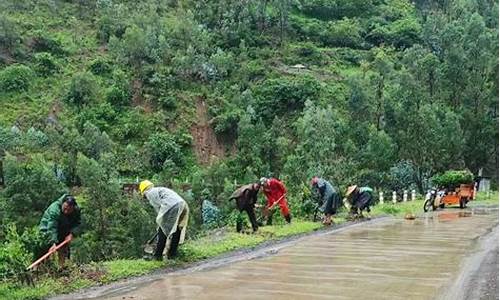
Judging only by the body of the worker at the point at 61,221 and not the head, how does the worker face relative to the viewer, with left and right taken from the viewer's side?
facing the viewer

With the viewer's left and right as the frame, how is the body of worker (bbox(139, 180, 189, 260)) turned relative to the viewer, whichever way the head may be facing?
facing to the left of the viewer

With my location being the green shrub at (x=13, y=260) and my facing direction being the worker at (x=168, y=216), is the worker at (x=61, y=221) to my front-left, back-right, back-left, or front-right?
front-left

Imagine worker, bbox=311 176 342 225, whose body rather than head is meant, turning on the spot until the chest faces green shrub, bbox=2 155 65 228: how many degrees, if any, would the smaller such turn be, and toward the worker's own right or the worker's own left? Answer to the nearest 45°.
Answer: approximately 45° to the worker's own right

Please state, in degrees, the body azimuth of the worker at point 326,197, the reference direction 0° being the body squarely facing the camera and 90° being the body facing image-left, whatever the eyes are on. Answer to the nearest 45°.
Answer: approximately 90°

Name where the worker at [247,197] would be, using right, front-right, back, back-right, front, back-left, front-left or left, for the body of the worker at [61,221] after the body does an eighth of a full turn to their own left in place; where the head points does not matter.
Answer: left

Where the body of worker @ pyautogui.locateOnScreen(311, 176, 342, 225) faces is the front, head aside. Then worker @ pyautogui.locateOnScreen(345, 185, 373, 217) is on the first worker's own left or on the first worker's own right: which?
on the first worker's own right

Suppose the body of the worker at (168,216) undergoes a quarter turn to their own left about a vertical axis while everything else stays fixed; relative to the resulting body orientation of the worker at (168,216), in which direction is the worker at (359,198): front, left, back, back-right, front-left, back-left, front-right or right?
back-left

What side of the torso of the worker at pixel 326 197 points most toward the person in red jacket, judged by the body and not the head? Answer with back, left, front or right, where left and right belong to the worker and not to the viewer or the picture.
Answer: front
